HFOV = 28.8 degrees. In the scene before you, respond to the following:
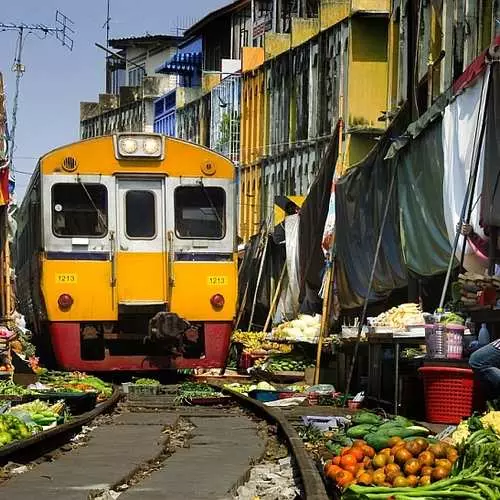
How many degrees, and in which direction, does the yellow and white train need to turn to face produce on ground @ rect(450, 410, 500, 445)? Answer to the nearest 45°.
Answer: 0° — it already faces it

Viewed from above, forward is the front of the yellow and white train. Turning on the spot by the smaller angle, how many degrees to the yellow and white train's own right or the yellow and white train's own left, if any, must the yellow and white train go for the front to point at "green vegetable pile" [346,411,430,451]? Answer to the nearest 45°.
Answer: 0° — it already faces it

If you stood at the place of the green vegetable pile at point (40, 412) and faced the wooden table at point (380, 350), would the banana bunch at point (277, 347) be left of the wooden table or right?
left

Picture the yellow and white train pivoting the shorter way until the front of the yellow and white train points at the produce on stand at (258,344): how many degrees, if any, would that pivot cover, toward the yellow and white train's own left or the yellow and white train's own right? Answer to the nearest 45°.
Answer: approximately 45° to the yellow and white train's own left

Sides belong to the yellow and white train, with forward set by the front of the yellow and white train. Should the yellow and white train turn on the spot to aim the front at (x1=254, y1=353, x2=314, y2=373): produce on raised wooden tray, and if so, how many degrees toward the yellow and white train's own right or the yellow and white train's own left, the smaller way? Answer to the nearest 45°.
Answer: approximately 45° to the yellow and white train's own left

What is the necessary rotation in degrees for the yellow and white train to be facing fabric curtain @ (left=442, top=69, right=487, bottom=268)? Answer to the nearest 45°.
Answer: approximately 45° to its left

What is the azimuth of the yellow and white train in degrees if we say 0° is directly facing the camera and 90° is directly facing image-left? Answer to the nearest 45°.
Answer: approximately 0°
